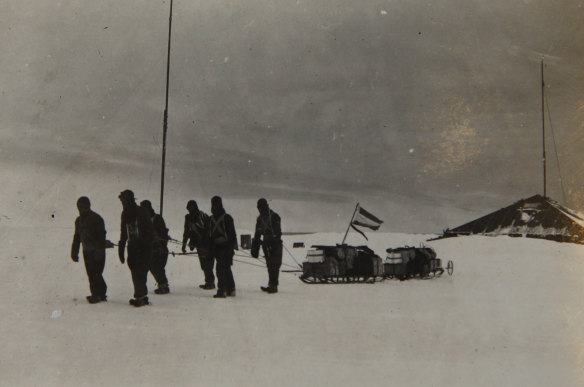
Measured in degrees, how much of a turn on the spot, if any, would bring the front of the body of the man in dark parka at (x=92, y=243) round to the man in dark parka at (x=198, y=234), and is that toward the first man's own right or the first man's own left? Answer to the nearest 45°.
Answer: approximately 180°

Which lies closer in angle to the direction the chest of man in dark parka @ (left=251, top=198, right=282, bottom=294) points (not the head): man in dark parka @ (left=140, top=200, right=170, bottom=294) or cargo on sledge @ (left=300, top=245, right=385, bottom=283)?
the man in dark parka

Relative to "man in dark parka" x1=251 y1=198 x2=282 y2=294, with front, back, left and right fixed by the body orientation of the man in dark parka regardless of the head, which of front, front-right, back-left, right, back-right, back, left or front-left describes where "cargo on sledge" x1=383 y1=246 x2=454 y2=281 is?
back-right

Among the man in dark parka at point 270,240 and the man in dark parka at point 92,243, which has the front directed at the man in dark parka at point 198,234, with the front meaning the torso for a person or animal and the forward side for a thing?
the man in dark parka at point 270,240

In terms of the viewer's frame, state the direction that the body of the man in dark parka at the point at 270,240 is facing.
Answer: to the viewer's left

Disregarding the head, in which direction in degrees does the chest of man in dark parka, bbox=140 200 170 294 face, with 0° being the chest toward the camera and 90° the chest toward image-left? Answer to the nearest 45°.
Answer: approximately 90°

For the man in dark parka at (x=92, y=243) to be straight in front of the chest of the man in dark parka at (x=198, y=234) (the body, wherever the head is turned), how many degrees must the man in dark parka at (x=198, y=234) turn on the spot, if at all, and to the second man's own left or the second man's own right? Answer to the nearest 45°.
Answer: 0° — they already face them

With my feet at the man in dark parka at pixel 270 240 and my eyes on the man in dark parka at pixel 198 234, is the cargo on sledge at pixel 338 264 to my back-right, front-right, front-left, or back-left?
back-right

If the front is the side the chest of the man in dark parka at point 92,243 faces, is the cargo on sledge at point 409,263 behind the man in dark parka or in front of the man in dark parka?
behind

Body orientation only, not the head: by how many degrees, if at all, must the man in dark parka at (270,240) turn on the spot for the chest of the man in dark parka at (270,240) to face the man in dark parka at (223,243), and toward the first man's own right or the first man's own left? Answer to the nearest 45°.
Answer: approximately 45° to the first man's own left

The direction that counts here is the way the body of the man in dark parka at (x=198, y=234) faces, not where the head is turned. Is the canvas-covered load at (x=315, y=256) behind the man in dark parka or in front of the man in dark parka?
behind

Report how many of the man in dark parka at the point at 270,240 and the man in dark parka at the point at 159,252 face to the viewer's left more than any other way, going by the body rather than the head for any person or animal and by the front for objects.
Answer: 2

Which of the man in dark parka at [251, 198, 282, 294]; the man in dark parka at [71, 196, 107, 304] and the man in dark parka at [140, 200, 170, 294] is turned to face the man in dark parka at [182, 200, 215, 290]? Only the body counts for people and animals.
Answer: the man in dark parka at [251, 198, 282, 294]
